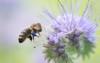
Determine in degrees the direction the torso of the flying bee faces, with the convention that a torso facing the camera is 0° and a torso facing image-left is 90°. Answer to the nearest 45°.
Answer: approximately 270°

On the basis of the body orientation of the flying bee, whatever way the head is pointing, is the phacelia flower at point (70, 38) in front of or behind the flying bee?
in front
